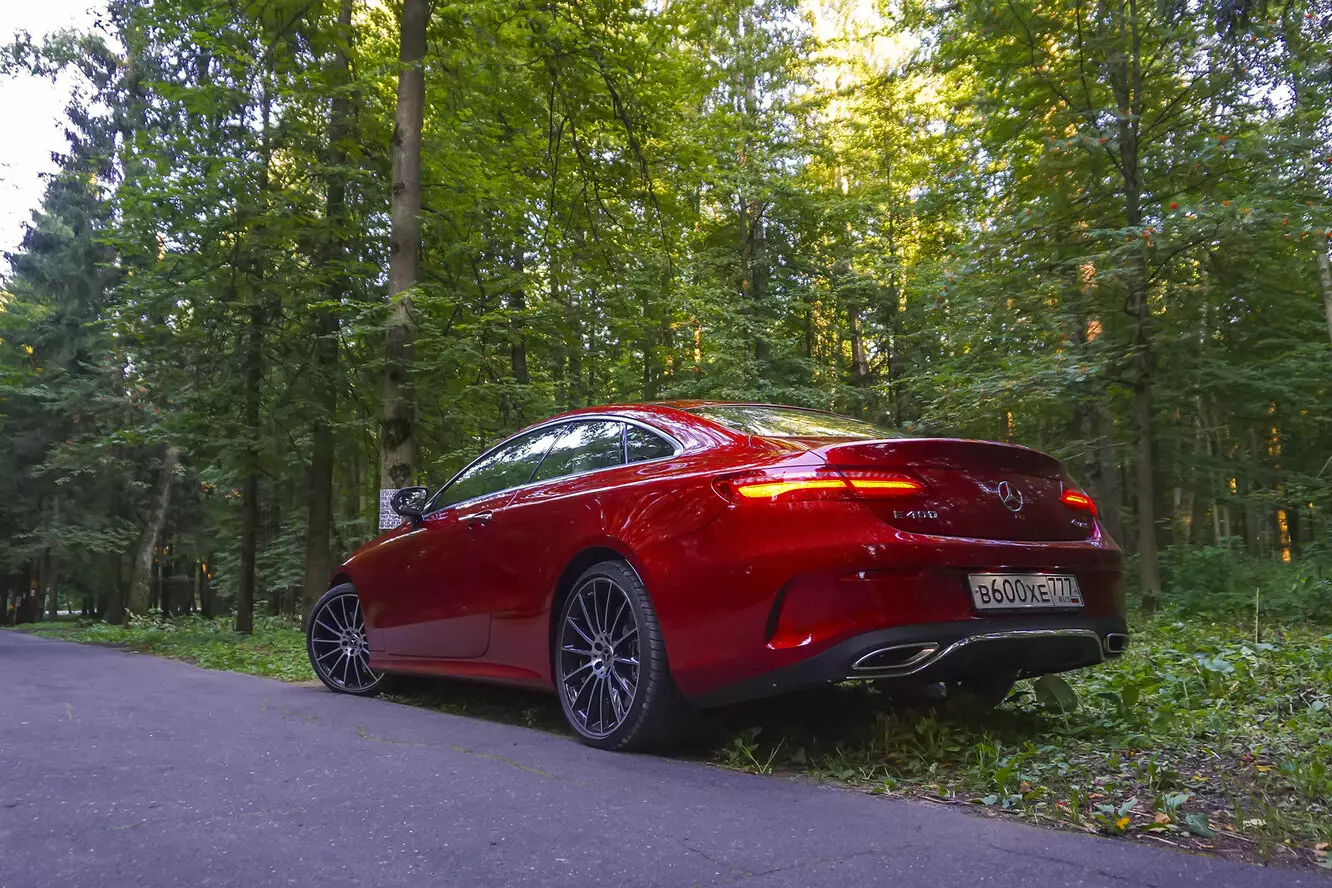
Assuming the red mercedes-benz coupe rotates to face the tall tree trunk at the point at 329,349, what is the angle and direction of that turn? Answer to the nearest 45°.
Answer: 0° — it already faces it

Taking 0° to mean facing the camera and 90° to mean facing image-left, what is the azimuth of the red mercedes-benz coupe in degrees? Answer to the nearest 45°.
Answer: approximately 135°

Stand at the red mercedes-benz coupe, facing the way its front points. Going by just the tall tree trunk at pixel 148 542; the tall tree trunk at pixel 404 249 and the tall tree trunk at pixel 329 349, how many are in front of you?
3

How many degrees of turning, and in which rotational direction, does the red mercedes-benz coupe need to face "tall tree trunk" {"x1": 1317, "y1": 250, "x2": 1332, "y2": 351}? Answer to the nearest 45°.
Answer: approximately 90° to its right

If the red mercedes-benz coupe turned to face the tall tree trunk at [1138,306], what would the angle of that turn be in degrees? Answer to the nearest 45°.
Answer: approximately 90° to its right

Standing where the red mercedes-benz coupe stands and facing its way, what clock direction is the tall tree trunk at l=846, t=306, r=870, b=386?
The tall tree trunk is roughly at 2 o'clock from the red mercedes-benz coupe.
